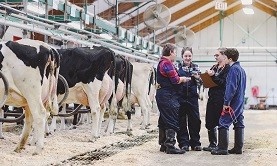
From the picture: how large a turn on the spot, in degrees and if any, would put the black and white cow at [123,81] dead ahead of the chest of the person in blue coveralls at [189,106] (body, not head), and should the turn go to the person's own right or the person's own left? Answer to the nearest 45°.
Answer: approximately 135° to the person's own right

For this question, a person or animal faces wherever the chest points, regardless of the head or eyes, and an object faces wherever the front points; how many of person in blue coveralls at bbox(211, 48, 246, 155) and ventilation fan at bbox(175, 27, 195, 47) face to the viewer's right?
0
